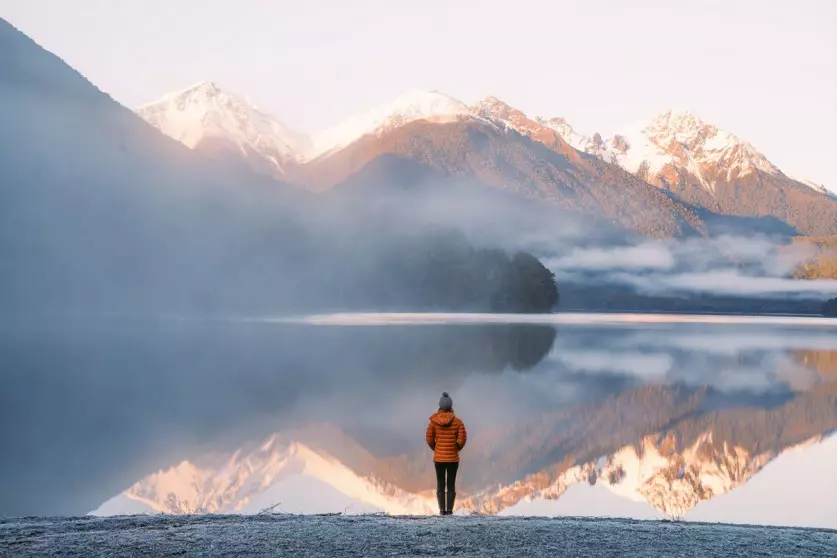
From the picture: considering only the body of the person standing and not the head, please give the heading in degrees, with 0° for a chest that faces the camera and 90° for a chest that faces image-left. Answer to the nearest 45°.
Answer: approximately 180°
